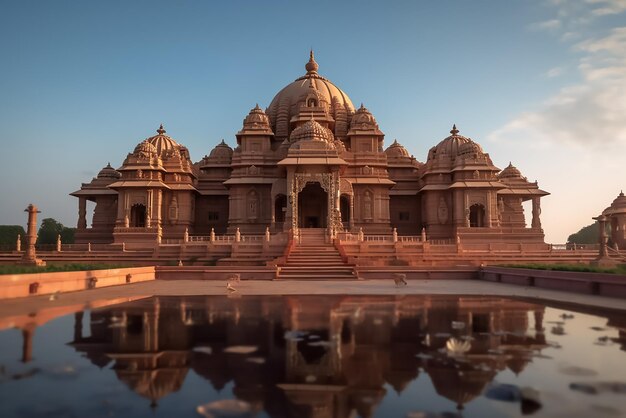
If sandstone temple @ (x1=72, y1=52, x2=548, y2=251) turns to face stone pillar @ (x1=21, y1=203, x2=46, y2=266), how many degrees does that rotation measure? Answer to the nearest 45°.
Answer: approximately 45° to its right

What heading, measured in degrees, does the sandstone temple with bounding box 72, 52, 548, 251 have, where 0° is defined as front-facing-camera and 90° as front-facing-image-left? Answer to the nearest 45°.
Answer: approximately 0°
